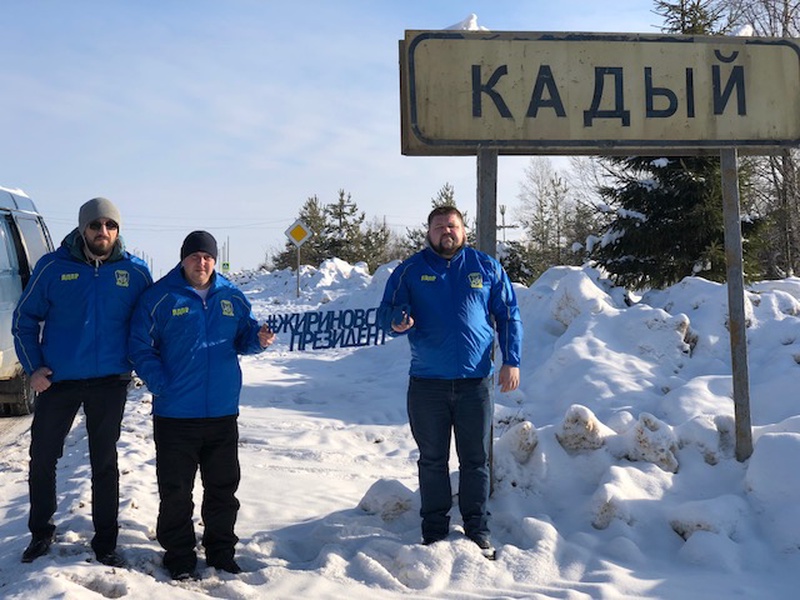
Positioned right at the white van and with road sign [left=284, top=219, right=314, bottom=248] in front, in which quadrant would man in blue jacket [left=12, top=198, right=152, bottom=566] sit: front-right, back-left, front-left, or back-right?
back-right

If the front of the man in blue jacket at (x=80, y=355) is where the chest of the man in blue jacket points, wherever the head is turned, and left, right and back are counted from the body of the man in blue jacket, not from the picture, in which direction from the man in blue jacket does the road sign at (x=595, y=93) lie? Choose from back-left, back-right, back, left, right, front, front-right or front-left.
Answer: left

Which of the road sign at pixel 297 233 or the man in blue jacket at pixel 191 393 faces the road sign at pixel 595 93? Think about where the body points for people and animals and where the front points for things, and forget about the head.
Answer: the road sign at pixel 297 233

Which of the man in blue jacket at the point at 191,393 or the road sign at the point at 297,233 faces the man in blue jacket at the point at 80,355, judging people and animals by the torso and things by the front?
the road sign

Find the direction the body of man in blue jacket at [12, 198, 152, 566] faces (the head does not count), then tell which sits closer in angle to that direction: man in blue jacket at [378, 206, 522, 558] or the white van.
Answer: the man in blue jacket

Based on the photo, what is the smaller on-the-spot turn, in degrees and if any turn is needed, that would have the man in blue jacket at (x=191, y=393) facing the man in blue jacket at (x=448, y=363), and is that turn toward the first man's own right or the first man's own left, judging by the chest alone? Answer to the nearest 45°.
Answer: approximately 90° to the first man's own left

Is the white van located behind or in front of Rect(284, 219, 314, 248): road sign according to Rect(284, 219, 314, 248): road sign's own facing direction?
in front

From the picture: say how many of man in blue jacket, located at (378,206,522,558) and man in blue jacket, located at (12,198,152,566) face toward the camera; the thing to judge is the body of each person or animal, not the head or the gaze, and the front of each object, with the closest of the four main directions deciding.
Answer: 2

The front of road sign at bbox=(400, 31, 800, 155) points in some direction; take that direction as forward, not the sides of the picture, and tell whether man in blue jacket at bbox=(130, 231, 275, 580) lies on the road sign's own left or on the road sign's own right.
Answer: on the road sign's own right

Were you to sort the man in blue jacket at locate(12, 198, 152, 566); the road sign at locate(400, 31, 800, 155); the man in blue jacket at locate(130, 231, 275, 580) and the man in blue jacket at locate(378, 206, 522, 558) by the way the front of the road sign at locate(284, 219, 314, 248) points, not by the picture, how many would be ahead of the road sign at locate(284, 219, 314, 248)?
4

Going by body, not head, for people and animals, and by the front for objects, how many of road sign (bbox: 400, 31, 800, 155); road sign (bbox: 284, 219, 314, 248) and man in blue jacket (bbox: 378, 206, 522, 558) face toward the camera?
3
